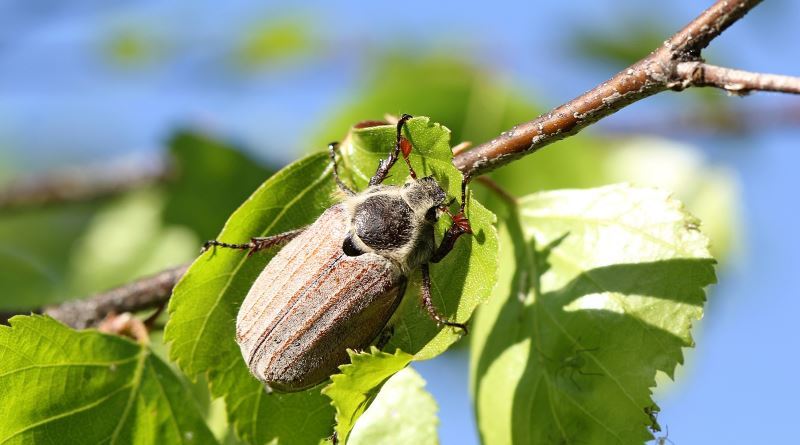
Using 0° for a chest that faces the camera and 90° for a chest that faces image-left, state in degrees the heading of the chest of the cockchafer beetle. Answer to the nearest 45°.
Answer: approximately 225°

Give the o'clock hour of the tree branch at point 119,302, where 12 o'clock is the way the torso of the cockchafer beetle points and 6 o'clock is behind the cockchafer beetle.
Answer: The tree branch is roughly at 8 o'clock from the cockchafer beetle.

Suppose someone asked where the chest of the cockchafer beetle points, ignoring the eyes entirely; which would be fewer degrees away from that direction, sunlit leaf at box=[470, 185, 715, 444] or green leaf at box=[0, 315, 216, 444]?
the sunlit leaf

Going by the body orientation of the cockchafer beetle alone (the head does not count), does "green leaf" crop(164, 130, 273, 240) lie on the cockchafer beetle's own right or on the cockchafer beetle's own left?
on the cockchafer beetle's own left

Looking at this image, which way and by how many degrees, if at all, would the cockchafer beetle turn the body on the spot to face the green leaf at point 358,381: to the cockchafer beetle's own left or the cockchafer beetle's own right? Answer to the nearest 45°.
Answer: approximately 135° to the cockchafer beetle's own right

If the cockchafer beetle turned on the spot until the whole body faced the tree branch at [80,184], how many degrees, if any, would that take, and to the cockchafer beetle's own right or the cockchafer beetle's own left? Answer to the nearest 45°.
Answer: approximately 90° to the cockchafer beetle's own left
